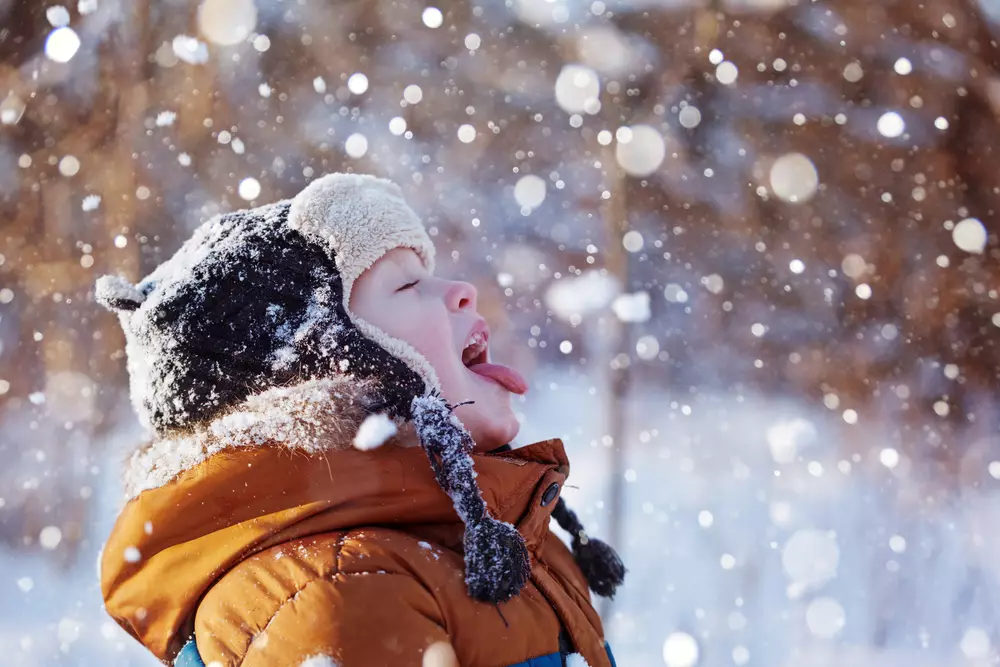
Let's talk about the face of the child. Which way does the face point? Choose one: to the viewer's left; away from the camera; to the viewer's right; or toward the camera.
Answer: to the viewer's right

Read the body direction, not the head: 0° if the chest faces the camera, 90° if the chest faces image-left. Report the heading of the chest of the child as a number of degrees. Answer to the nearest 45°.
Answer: approximately 270°
